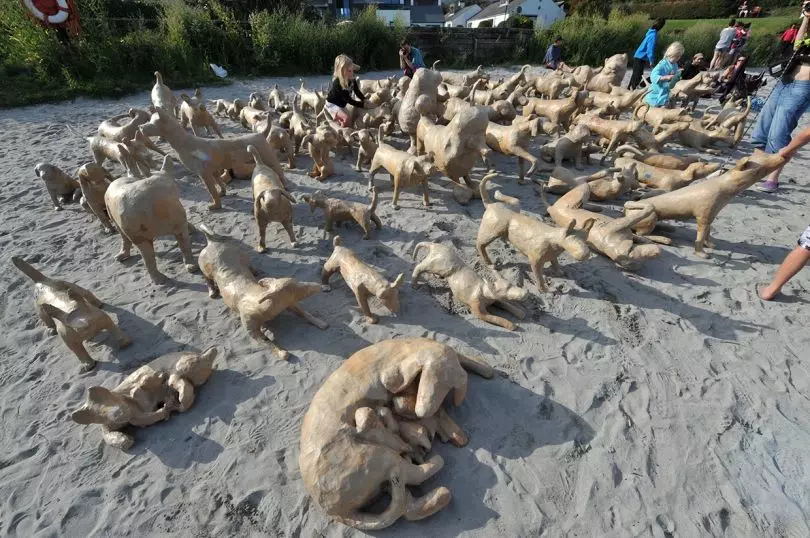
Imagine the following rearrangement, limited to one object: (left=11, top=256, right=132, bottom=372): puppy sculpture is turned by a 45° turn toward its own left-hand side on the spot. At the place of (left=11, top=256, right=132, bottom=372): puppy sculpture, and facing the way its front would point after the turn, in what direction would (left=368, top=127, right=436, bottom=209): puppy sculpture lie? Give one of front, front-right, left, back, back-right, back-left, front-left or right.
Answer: front

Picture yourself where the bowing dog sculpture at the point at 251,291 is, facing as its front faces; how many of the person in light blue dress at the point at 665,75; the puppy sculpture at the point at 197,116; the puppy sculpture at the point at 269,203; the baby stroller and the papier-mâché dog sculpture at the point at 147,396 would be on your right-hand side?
1

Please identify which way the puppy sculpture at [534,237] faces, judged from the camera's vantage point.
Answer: facing the viewer and to the right of the viewer

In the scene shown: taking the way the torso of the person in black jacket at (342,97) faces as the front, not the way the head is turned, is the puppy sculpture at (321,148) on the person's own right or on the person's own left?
on the person's own right

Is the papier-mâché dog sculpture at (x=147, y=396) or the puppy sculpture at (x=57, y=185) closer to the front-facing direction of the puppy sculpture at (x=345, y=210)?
the puppy sculpture

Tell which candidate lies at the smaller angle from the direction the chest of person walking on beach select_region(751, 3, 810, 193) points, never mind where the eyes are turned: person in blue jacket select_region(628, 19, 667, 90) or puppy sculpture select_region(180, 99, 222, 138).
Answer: the puppy sculpture

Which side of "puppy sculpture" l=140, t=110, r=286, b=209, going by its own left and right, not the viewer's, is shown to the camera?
left

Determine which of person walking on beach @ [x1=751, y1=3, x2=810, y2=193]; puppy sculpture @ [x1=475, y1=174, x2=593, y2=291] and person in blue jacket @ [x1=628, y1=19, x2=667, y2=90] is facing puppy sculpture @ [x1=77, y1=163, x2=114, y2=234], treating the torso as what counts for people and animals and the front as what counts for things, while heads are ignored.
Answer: the person walking on beach

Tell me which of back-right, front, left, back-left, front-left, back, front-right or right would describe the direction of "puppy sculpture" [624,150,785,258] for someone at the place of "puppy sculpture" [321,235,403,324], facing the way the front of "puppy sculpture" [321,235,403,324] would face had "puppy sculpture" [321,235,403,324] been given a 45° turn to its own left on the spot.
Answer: front

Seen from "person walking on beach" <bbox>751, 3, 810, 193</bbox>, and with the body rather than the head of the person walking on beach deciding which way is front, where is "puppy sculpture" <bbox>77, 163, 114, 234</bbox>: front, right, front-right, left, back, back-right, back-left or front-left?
front

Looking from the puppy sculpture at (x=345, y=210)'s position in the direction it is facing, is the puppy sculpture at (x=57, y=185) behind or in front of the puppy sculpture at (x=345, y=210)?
in front
